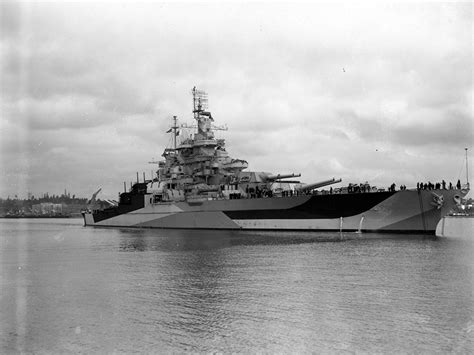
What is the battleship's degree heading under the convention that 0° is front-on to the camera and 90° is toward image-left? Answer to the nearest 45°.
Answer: approximately 315°
